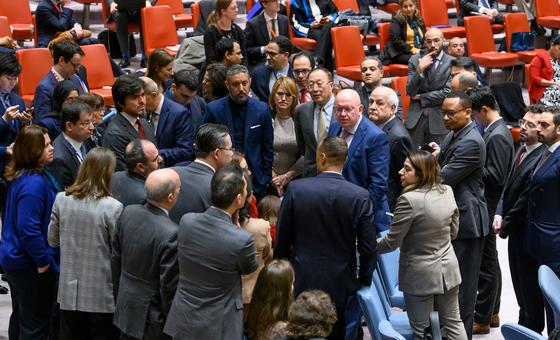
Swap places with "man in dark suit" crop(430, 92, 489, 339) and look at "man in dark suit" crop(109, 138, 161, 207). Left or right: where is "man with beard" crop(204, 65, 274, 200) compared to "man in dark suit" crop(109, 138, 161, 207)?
right

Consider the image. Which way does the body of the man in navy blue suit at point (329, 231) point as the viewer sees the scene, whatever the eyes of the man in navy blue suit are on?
away from the camera

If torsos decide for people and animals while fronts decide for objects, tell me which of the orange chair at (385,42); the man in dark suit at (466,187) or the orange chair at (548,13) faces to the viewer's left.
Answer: the man in dark suit

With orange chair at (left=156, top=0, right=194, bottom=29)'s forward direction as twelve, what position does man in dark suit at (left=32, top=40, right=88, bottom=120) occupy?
The man in dark suit is roughly at 2 o'clock from the orange chair.

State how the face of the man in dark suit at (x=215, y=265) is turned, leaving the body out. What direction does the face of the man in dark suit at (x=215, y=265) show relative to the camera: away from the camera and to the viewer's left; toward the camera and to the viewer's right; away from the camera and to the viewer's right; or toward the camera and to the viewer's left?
away from the camera and to the viewer's right

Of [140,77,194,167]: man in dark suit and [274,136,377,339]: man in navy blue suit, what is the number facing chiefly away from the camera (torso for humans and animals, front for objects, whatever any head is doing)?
1

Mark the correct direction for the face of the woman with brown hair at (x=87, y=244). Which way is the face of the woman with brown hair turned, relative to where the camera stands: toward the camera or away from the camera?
away from the camera

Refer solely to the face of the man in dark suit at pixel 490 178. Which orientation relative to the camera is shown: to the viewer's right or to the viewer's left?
to the viewer's left

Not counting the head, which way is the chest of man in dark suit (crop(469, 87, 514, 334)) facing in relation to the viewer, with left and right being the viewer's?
facing to the left of the viewer

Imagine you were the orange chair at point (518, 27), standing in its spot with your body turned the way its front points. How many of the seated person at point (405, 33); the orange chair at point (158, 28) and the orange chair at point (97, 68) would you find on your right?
3

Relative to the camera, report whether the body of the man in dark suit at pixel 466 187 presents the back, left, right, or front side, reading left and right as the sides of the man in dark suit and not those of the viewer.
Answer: left

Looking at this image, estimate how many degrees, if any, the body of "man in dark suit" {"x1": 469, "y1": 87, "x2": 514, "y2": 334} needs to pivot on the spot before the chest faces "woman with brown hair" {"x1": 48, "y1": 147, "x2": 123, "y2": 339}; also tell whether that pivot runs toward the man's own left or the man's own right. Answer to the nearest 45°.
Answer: approximately 45° to the man's own left
